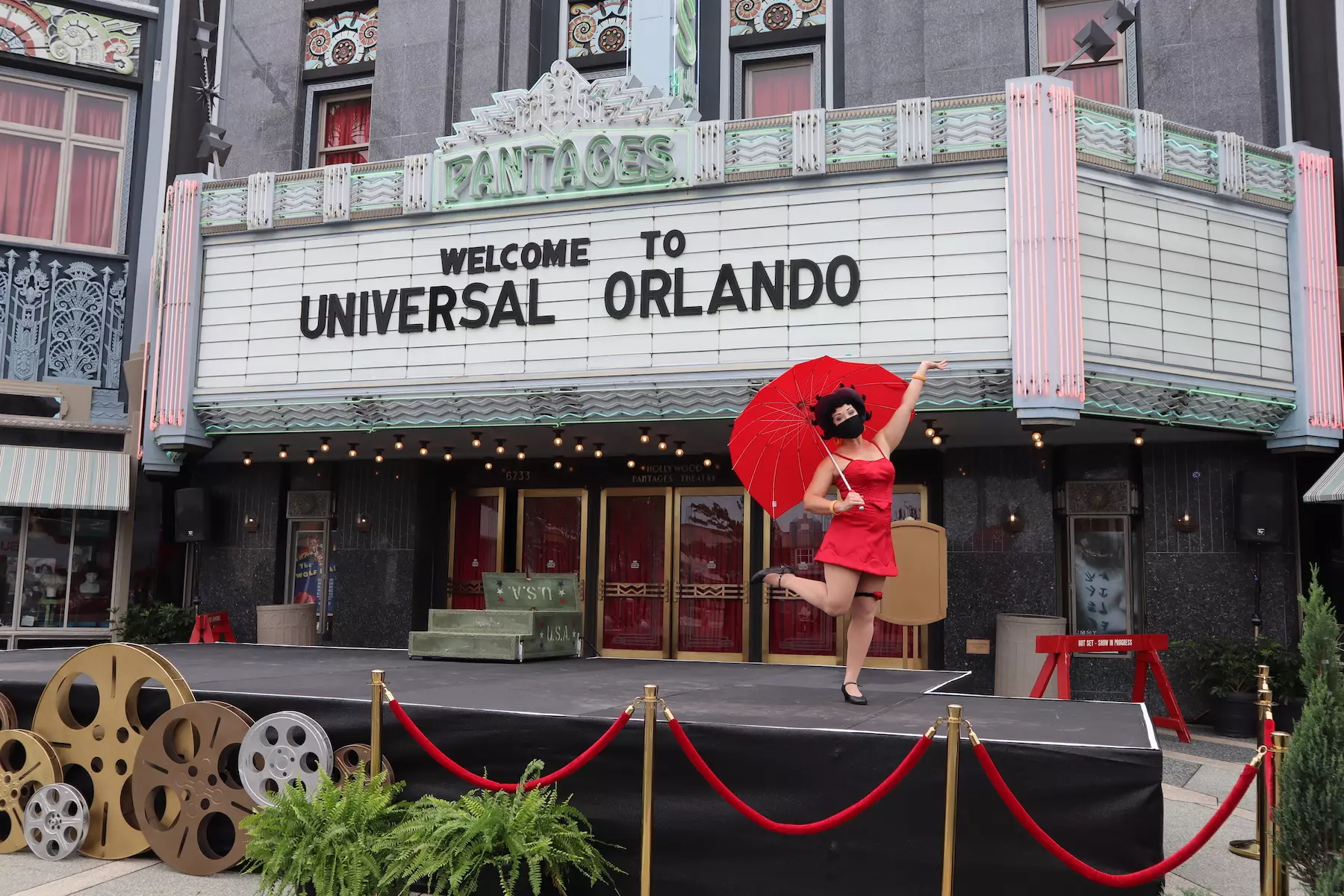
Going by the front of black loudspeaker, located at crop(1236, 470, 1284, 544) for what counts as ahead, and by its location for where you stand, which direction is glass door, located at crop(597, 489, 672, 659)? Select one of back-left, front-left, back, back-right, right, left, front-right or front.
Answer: right

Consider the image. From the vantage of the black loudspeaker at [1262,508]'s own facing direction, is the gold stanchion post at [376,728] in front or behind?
in front

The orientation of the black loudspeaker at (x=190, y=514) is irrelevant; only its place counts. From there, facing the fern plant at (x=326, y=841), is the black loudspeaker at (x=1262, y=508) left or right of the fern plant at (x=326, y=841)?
left

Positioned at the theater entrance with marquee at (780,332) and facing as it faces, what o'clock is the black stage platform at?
The black stage platform is roughly at 12 o'clock from the theater entrance with marquee.

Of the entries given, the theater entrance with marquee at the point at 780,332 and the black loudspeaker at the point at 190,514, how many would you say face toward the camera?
2

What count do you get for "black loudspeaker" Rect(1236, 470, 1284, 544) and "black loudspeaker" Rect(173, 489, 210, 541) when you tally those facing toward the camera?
2

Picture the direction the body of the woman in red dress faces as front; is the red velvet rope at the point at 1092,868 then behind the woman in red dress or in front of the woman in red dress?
in front

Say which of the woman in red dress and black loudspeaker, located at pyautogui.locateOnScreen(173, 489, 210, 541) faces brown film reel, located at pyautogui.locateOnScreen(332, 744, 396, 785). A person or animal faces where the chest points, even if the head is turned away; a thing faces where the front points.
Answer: the black loudspeaker

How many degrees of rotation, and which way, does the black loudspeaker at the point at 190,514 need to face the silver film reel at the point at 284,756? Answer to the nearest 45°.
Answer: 0° — it already faces it

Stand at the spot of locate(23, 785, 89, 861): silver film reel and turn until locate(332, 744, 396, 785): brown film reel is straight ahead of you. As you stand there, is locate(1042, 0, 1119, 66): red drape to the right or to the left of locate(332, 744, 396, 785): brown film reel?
left

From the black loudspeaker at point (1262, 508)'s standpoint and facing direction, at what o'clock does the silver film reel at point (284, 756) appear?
The silver film reel is roughly at 1 o'clock from the black loudspeaker.
